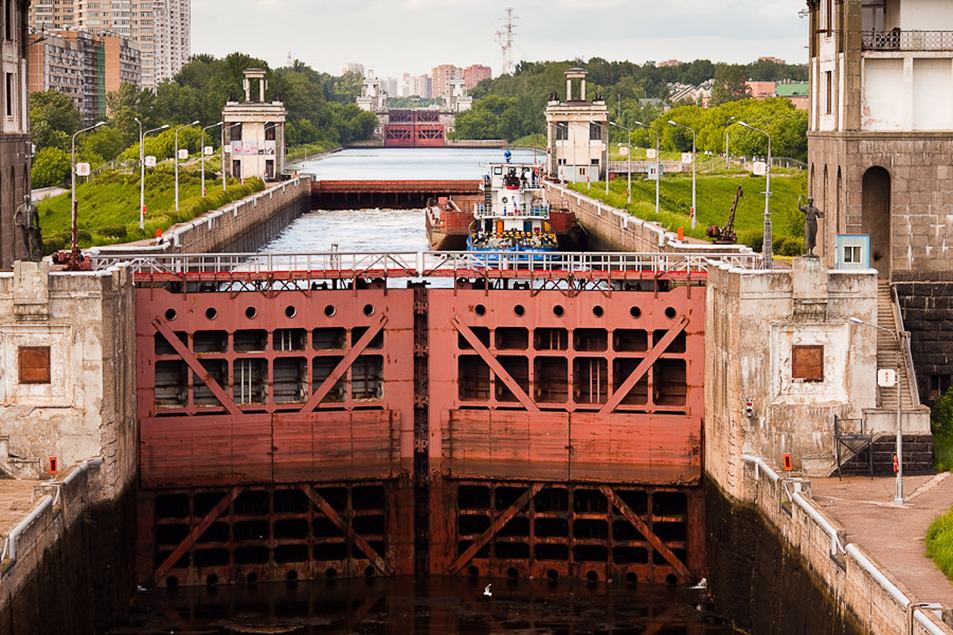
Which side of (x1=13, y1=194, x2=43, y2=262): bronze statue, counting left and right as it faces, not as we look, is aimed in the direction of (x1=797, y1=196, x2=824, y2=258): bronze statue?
left

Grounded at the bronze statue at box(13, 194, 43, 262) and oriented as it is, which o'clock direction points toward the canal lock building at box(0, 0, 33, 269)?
The canal lock building is roughly at 6 o'clock from the bronze statue.

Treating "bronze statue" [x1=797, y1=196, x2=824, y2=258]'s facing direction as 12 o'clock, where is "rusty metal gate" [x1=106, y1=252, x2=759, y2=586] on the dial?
The rusty metal gate is roughly at 3 o'clock from the bronze statue.

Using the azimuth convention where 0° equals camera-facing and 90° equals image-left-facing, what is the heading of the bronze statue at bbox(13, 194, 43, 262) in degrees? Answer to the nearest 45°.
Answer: approximately 0°

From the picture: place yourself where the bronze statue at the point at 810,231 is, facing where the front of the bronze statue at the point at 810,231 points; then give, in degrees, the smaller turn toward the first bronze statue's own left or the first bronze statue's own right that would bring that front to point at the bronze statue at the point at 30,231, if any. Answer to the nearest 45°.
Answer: approximately 90° to the first bronze statue's own right

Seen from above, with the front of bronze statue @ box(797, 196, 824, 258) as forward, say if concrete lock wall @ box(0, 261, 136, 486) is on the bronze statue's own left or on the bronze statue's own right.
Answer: on the bronze statue's own right
